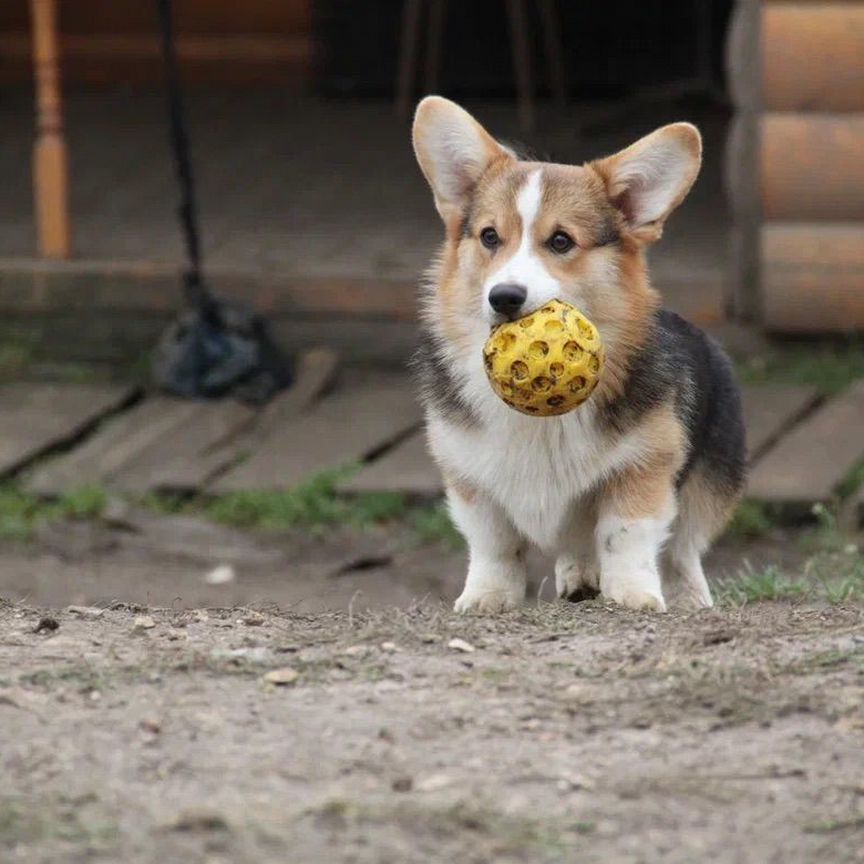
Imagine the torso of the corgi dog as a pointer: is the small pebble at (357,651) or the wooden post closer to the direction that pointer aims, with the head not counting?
the small pebble

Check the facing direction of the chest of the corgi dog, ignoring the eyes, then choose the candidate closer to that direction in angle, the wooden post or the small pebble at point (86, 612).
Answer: the small pebble

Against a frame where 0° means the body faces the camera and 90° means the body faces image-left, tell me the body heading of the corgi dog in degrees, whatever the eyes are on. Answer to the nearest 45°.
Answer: approximately 45°

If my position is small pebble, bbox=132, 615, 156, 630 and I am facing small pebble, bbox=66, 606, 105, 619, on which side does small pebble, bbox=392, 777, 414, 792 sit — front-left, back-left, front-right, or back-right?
back-left

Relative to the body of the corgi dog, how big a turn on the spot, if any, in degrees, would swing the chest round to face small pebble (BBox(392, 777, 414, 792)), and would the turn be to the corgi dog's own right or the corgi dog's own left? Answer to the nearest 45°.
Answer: approximately 45° to the corgi dog's own left

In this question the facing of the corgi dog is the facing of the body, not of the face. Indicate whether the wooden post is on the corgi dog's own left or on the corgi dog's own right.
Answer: on the corgi dog's own right

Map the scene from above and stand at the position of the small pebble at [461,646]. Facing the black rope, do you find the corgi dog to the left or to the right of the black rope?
right

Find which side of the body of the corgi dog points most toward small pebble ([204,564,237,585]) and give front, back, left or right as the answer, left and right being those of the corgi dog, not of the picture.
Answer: right
